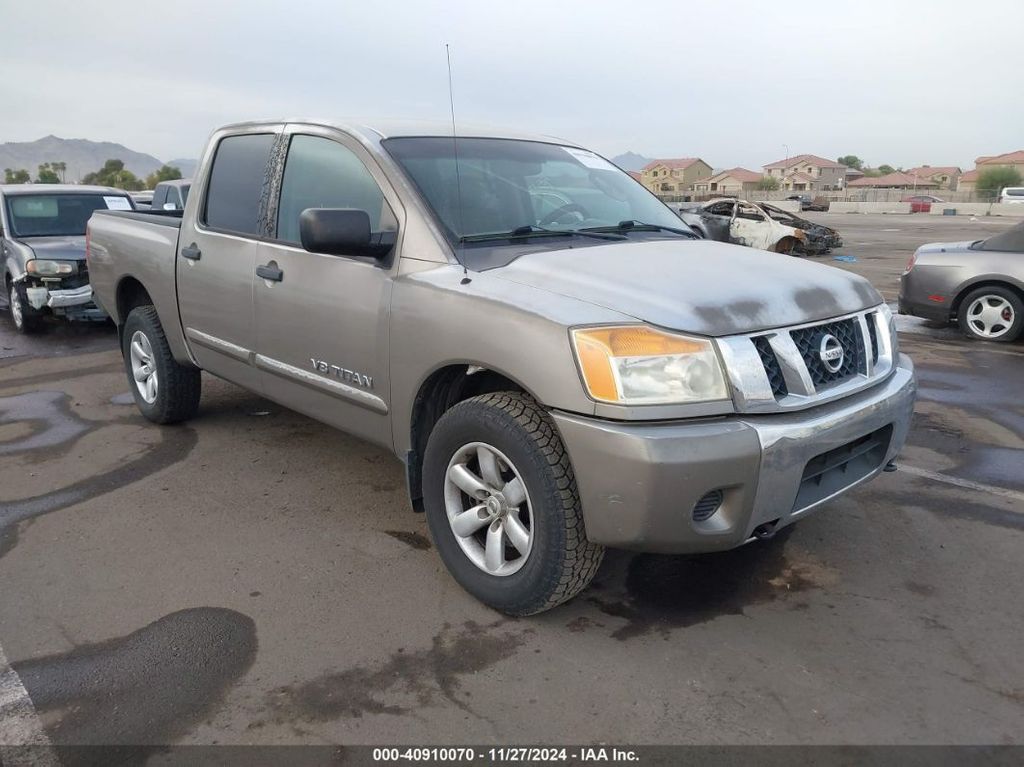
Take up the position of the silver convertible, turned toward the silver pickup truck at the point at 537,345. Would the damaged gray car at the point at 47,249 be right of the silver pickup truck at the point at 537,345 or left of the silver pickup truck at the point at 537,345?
right

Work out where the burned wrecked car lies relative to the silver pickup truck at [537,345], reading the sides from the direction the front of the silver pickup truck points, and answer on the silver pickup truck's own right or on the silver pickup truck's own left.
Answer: on the silver pickup truck's own left

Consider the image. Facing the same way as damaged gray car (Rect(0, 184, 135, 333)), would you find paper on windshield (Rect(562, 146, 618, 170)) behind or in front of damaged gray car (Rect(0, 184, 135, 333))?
in front

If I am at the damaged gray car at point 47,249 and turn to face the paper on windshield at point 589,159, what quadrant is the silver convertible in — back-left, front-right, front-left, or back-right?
front-left

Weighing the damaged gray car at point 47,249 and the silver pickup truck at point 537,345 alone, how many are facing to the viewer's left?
0

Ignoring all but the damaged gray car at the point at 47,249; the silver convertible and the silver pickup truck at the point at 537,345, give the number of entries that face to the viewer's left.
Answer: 0

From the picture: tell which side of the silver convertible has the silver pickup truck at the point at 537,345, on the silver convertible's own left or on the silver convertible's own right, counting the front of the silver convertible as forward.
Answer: on the silver convertible's own right

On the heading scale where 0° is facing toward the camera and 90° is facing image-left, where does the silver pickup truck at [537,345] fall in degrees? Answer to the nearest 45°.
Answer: approximately 315°

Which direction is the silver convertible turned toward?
to the viewer's right

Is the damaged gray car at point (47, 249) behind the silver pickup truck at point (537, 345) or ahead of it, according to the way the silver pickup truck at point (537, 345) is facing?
behind

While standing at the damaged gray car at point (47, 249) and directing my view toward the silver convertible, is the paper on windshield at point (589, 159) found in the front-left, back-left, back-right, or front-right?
front-right

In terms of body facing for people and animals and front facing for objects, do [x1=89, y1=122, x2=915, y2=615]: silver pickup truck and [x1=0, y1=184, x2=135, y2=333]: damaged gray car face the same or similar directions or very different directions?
same or similar directions

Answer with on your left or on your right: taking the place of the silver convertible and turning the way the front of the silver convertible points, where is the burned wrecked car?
on your left
